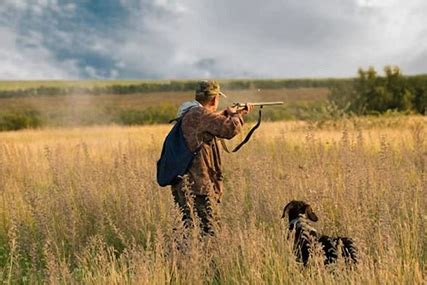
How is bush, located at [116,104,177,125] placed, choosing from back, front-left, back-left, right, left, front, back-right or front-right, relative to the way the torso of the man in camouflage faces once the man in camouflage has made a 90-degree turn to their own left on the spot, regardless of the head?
front-right

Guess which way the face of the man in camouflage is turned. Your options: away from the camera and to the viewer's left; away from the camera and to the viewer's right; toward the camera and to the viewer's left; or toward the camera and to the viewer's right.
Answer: away from the camera and to the viewer's right

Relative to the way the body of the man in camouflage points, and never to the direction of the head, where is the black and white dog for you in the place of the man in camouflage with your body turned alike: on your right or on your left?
on your right

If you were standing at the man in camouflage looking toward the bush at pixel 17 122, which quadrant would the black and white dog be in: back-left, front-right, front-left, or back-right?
back-right

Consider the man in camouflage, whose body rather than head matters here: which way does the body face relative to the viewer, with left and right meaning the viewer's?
facing away from the viewer and to the right of the viewer
